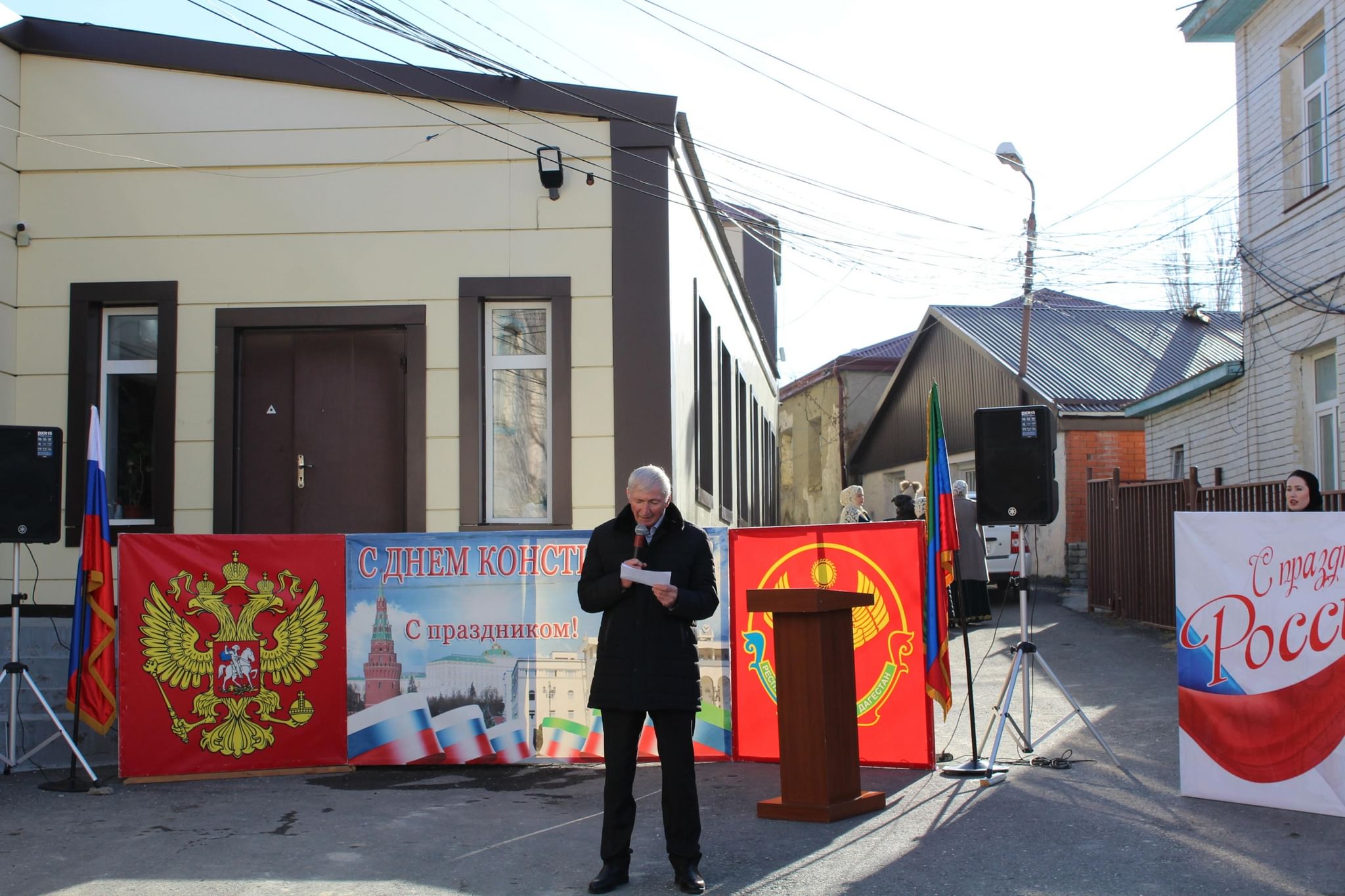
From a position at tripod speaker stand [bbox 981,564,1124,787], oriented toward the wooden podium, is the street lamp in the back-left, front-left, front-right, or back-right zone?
back-right

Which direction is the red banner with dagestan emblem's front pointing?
toward the camera

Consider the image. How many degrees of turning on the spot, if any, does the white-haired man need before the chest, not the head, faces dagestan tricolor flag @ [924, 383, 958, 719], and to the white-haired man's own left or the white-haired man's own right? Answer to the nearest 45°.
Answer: approximately 135° to the white-haired man's own left

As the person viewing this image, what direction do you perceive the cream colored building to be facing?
facing the viewer

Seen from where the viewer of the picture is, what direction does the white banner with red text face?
facing the viewer and to the left of the viewer

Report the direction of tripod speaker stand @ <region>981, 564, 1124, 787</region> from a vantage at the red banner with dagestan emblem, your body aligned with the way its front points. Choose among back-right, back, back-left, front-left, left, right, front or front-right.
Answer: left

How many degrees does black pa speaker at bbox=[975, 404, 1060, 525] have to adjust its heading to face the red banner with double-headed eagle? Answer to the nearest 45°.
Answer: approximately 90° to its right

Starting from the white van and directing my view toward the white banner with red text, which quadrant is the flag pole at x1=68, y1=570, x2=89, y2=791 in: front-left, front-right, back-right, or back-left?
front-right

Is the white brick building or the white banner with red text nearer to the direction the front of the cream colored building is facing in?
the white banner with red text

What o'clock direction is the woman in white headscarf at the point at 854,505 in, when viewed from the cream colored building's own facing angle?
The woman in white headscarf is roughly at 8 o'clock from the cream colored building.

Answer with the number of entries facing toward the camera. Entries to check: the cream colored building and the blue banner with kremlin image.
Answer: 2

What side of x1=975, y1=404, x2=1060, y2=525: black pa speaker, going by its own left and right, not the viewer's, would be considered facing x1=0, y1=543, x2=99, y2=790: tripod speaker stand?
right

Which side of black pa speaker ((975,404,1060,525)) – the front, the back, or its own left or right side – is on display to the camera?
front

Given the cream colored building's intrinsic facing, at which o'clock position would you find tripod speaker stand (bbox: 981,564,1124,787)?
The tripod speaker stand is roughly at 10 o'clock from the cream colored building.
